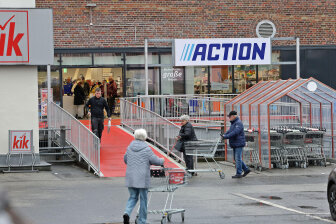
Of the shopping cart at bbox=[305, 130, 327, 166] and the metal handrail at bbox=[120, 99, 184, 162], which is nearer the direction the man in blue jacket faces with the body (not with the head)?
the metal handrail

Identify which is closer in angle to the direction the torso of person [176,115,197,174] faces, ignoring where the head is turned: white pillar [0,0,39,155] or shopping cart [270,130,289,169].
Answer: the white pillar

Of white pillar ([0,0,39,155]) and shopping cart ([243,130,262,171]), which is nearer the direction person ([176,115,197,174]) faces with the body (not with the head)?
the white pillar

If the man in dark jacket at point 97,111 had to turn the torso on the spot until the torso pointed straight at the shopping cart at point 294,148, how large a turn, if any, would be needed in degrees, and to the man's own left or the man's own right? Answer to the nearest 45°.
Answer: approximately 90° to the man's own left
